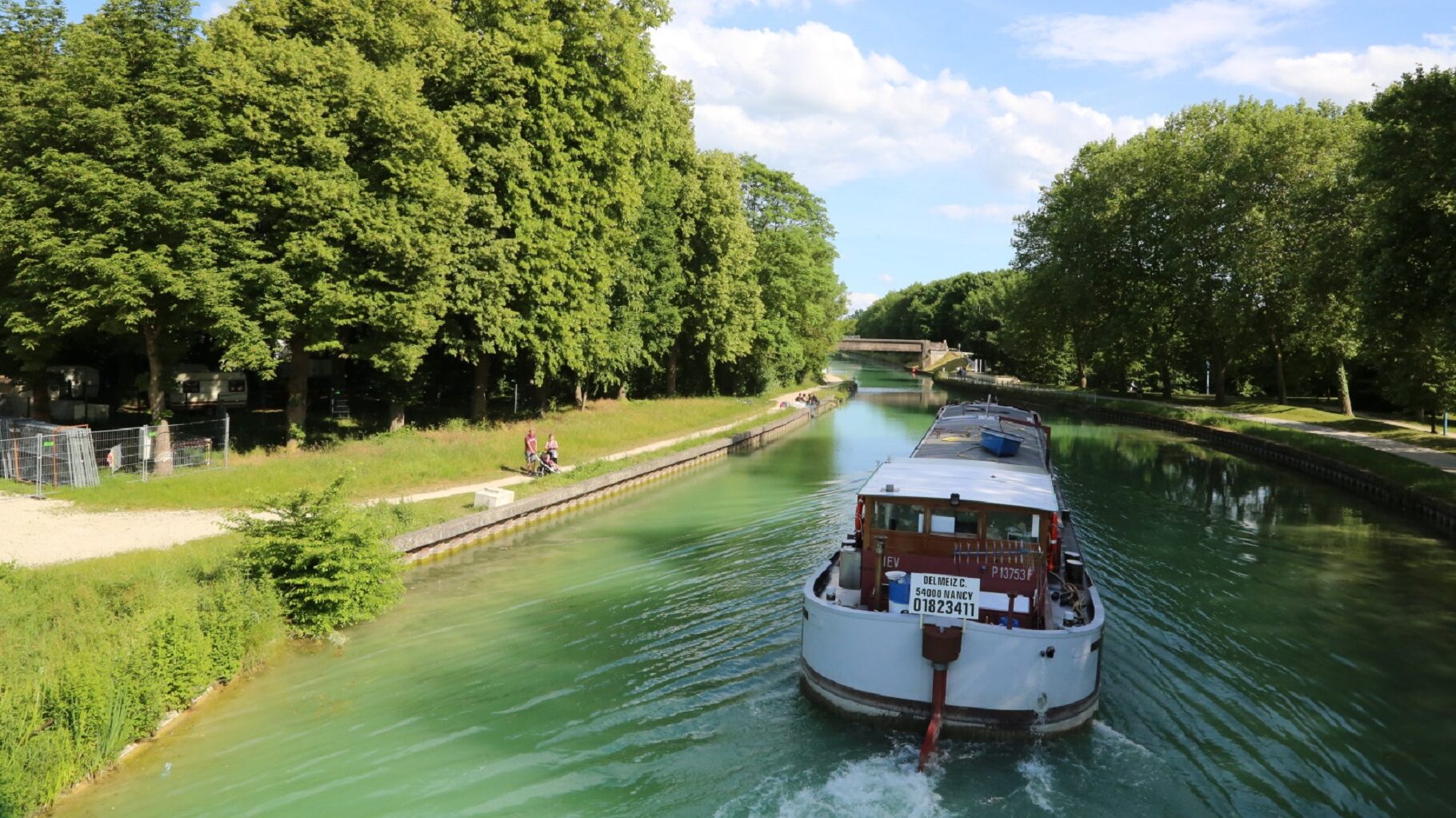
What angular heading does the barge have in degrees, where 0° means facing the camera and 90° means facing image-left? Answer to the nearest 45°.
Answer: approximately 180°

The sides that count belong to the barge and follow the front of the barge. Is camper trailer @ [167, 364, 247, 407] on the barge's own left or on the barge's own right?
on the barge's own left

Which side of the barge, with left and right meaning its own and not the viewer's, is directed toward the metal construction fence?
left
